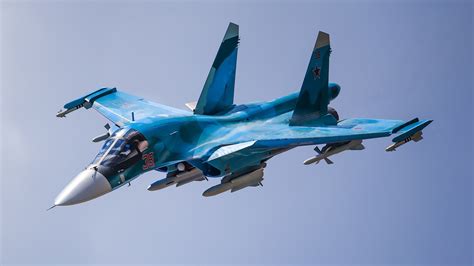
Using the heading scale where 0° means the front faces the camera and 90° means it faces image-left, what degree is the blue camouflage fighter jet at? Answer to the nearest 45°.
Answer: approximately 45°
